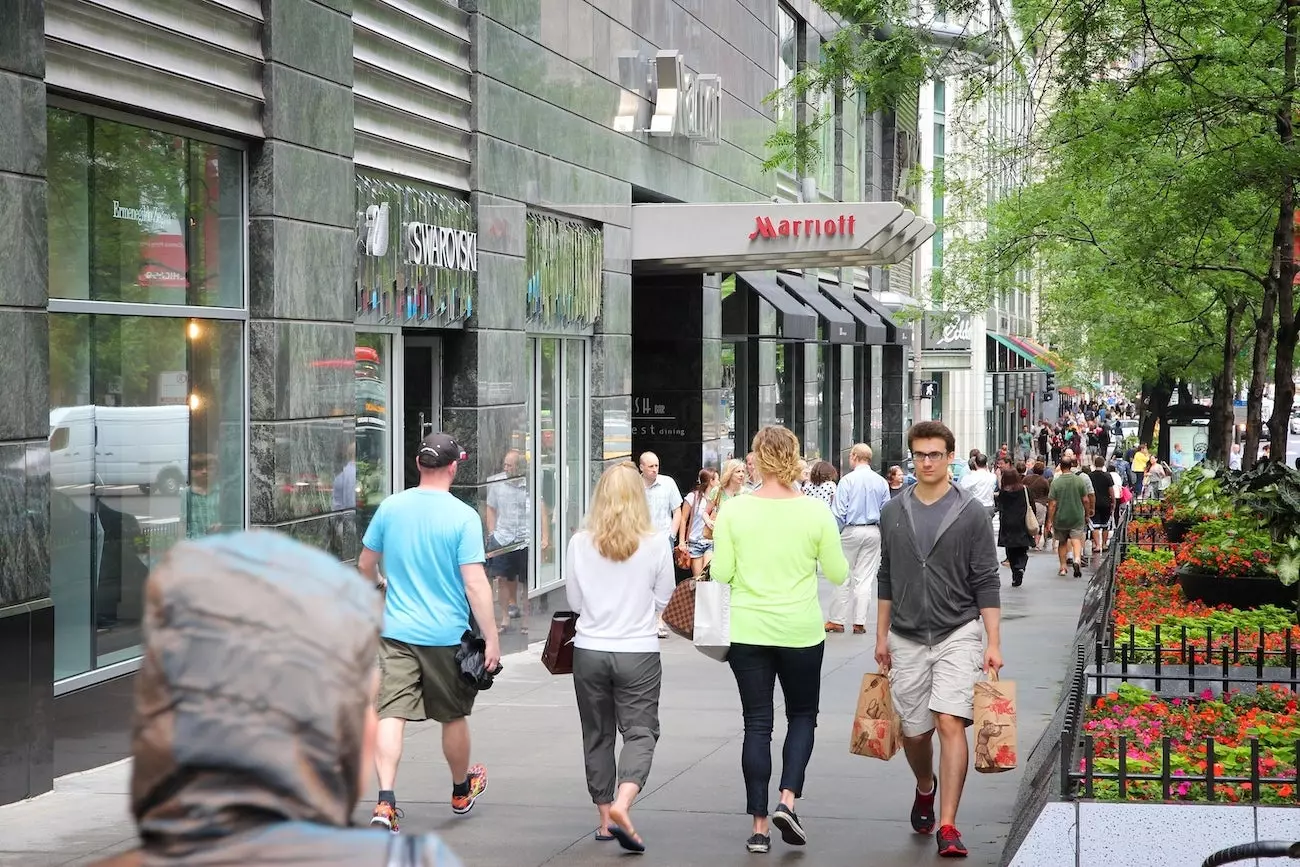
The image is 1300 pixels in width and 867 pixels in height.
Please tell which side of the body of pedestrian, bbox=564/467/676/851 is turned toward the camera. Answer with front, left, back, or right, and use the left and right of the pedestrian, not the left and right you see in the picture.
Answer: back

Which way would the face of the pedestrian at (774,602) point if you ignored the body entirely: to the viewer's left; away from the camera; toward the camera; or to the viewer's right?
away from the camera

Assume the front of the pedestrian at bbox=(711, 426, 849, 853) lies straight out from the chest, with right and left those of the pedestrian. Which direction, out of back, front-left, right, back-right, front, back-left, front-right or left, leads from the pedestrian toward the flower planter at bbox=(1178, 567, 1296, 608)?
front-right

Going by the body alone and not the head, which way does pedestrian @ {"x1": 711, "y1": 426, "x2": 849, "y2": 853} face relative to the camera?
away from the camera

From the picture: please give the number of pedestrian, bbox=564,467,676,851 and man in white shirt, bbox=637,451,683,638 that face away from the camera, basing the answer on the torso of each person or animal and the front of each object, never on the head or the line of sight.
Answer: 1

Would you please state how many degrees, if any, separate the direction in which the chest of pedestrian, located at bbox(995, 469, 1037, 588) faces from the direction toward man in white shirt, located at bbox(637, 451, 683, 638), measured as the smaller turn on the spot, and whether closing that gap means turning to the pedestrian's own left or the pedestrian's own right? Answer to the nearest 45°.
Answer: approximately 135° to the pedestrian's own left

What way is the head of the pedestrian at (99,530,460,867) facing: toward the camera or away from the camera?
away from the camera
